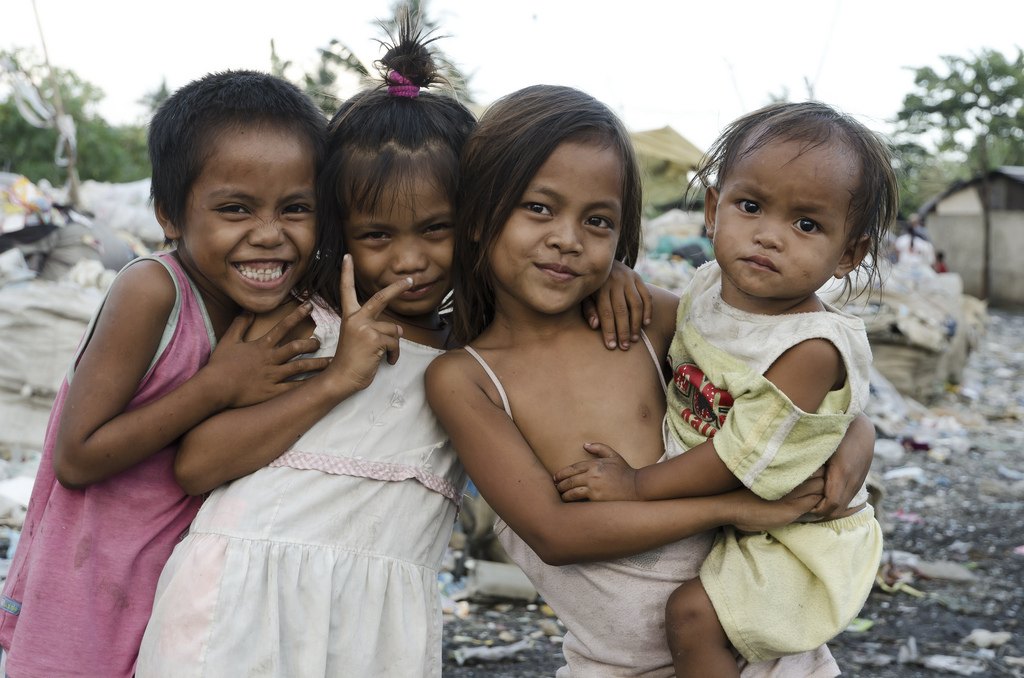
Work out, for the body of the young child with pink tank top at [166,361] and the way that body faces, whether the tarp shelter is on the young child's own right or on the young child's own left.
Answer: on the young child's own left

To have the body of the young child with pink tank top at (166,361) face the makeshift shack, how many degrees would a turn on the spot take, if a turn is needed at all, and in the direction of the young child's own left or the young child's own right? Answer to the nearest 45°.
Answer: approximately 90° to the young child's own left

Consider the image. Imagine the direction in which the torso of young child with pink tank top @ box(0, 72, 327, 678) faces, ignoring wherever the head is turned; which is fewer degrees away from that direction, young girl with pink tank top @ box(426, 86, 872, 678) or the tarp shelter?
the young girl with pink tank top

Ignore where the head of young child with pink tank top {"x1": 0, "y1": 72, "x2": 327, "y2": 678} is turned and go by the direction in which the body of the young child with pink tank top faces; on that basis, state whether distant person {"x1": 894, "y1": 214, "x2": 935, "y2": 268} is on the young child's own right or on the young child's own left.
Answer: on the young child's own left

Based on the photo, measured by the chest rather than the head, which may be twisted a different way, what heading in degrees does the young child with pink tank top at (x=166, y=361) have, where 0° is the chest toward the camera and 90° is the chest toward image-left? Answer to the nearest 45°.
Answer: approximately 315°

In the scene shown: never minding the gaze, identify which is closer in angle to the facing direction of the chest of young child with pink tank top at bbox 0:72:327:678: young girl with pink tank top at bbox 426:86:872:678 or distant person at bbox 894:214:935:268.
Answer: the young girl with pink tank top

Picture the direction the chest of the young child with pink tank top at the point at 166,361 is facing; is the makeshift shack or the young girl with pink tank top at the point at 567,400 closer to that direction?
the young girl with pink tank top
